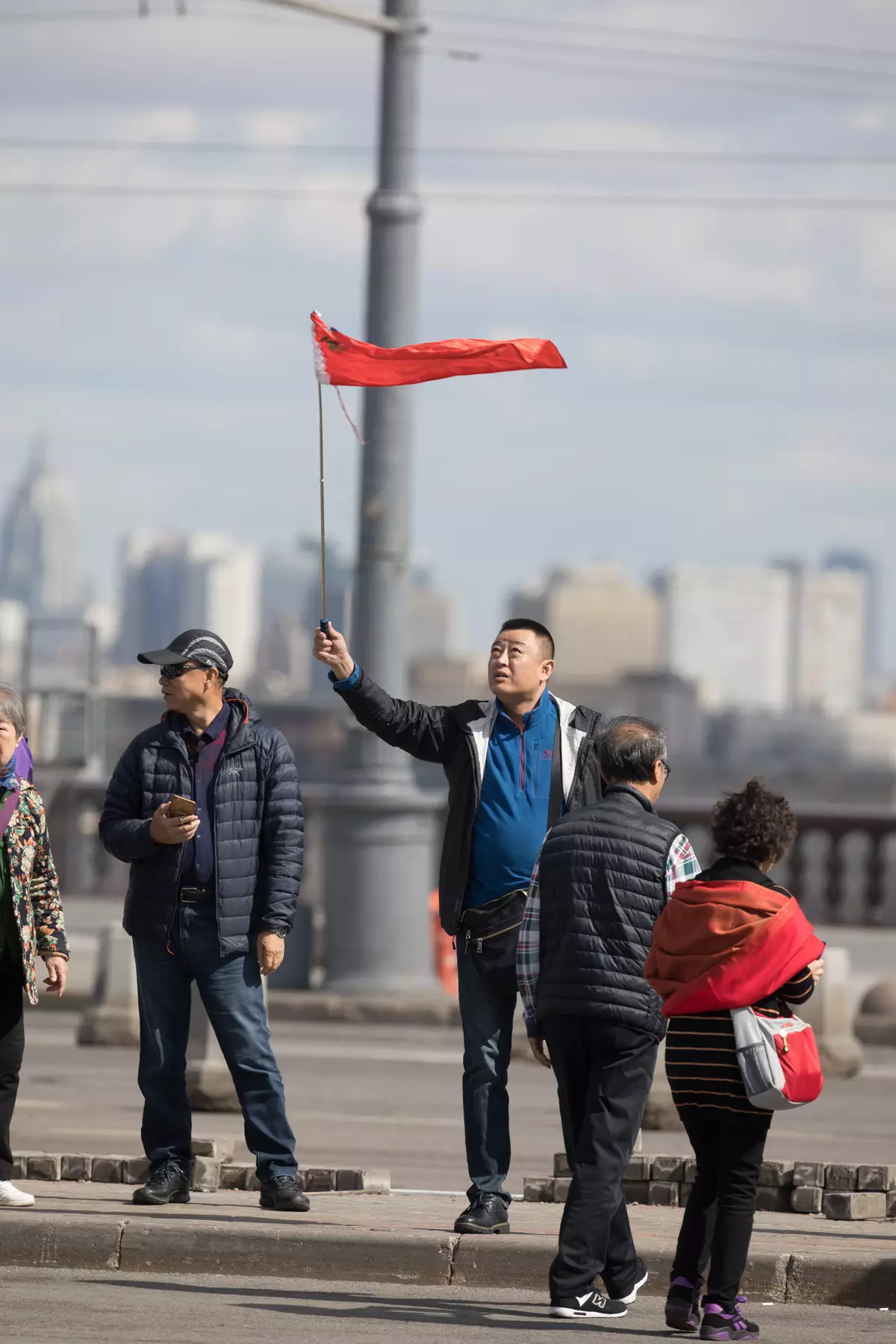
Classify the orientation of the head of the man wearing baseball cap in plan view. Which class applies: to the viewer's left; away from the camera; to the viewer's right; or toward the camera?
to the viewer's left

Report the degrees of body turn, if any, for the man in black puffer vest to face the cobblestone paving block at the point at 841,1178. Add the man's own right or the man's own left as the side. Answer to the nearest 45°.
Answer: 0° — they already face it

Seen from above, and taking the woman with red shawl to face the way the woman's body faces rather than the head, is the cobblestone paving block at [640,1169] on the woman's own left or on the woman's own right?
on the woman's own left

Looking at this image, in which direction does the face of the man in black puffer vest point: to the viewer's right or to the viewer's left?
to the viewer's right

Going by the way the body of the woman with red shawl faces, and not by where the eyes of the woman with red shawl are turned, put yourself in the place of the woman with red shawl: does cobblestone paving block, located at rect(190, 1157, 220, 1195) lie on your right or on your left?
on your left

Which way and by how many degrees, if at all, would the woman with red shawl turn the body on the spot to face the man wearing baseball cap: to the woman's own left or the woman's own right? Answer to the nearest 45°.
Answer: approximately 90° to the woman's own left

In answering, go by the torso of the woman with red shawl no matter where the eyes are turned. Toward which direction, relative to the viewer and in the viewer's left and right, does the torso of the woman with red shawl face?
facing away from the viewer and to the right of the viewer

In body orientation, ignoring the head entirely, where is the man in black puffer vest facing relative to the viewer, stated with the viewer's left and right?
facing away from the viewer and to the right of the viewer

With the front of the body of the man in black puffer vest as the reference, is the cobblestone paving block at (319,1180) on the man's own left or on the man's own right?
on the man's own left

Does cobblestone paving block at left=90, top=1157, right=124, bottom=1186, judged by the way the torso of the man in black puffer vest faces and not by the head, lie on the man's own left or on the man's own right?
on the man's own left

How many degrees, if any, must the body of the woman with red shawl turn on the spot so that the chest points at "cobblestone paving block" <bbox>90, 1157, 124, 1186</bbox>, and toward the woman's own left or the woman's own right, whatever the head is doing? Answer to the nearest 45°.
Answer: approximately 90° to the woman's own left

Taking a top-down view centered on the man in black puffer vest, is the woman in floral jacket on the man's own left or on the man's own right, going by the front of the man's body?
on the man's own left

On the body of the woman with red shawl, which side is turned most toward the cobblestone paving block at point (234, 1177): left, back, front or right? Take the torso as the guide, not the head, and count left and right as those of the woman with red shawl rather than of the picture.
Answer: left
